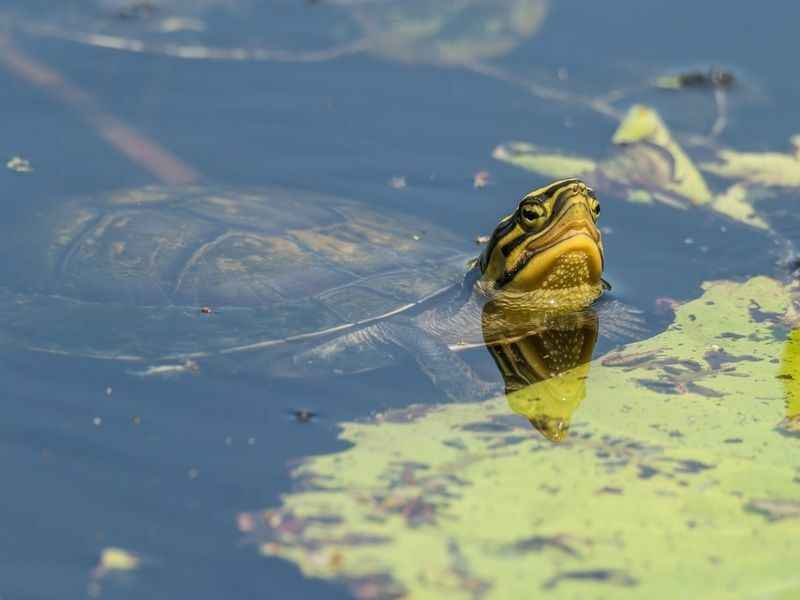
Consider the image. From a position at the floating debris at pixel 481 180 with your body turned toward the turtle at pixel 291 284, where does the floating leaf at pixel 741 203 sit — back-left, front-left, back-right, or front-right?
back-left

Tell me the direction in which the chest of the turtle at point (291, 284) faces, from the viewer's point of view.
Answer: to the viewer's right

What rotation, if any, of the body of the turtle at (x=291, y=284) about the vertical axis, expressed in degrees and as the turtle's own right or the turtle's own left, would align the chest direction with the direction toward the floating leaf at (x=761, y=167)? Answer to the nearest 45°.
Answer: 0° — it already faces it

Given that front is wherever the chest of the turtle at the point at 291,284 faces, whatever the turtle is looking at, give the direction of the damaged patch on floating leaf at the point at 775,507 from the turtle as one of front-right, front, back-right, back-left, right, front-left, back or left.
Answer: front-right

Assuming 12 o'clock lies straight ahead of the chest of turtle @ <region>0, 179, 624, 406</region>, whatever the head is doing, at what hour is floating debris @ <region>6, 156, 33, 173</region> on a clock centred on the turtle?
The floating debris is roughly at 7 o'clock from the turtle.

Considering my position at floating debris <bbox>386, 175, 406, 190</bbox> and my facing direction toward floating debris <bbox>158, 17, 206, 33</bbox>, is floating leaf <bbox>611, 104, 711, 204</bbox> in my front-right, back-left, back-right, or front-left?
back-right
